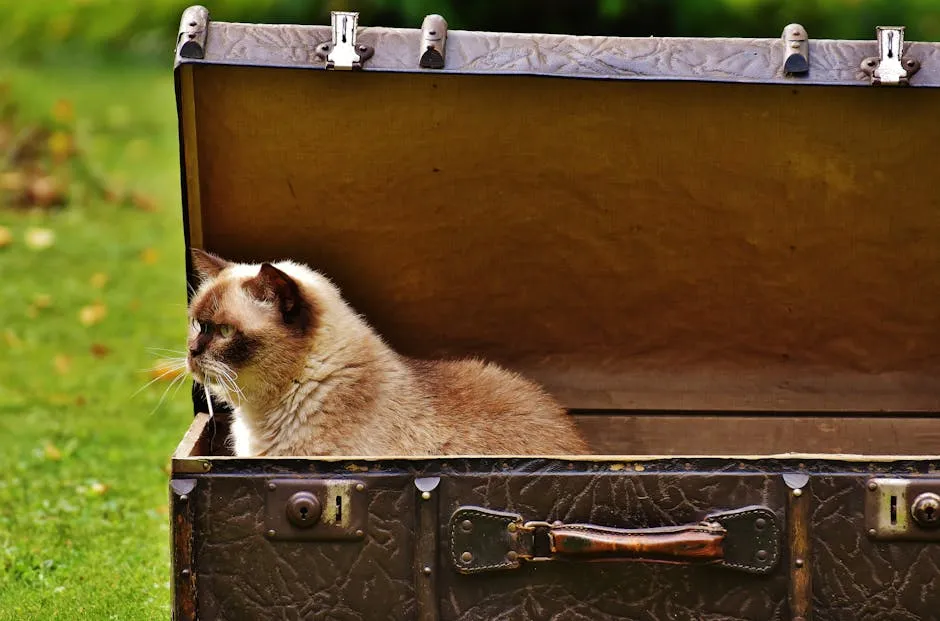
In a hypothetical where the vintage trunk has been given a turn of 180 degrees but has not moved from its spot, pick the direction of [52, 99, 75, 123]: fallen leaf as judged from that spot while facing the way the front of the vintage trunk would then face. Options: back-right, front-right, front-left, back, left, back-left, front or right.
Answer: front-left

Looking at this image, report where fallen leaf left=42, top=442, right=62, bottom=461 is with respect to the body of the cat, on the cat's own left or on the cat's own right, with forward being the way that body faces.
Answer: on the cat's own right

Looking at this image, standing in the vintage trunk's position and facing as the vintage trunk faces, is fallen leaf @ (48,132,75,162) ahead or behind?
behind

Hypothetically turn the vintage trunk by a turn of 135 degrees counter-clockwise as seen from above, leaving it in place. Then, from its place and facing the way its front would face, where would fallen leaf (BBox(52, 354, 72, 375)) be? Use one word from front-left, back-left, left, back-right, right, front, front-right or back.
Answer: left

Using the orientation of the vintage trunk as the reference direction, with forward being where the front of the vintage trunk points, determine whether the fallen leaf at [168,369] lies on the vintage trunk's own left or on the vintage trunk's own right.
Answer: on the vintage trunk's own right

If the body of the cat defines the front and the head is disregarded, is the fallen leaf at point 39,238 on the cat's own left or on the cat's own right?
on the cat's own right

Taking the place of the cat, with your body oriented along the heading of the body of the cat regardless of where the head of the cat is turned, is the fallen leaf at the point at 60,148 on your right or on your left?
on your right

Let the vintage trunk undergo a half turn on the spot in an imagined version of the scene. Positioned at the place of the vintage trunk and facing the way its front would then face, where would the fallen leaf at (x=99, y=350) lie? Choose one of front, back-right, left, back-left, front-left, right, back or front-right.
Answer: front-left

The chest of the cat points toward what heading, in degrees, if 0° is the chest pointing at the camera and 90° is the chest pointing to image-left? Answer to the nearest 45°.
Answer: approximately 90°

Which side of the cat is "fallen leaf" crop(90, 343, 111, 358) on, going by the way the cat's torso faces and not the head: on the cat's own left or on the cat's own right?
on the cat's own right
